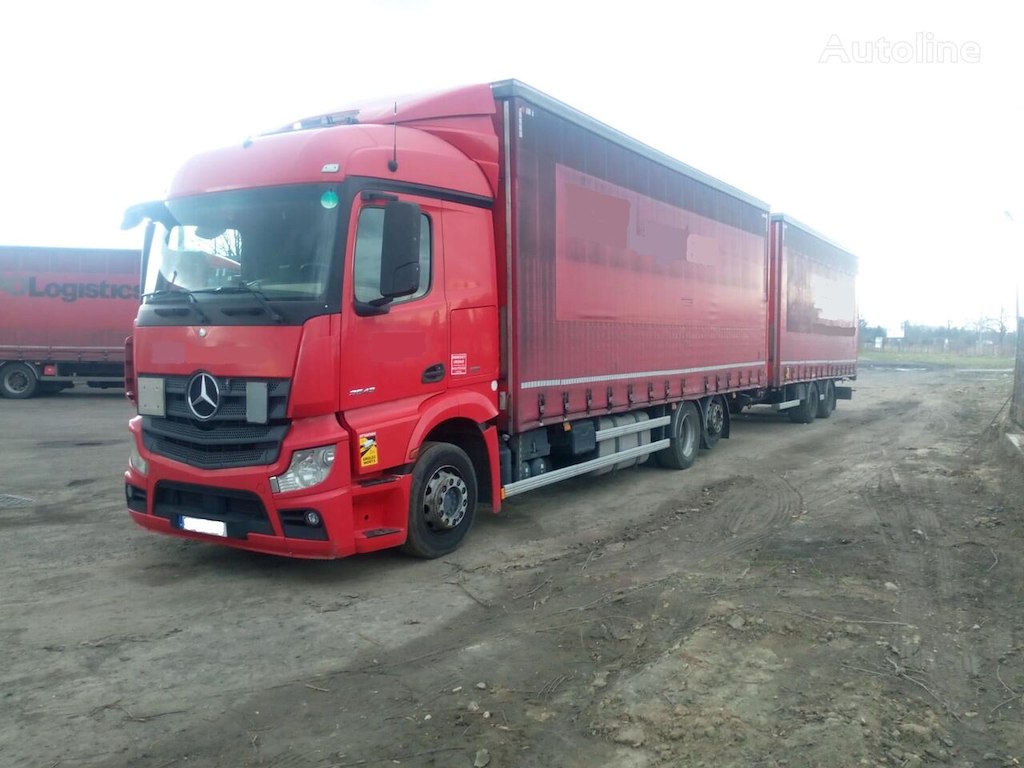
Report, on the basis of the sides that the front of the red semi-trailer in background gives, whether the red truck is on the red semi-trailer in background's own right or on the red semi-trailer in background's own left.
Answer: on the red semi-trailer in background's own right

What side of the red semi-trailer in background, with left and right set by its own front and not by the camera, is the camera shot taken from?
right

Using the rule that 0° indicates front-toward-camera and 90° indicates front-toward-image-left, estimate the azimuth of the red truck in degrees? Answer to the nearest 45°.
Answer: approximately 45°

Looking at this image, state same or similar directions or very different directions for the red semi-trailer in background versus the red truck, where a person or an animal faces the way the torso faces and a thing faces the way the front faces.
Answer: very different directions

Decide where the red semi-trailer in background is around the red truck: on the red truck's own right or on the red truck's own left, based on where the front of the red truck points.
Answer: on the red truck's own right

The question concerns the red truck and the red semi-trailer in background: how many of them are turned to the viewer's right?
1
